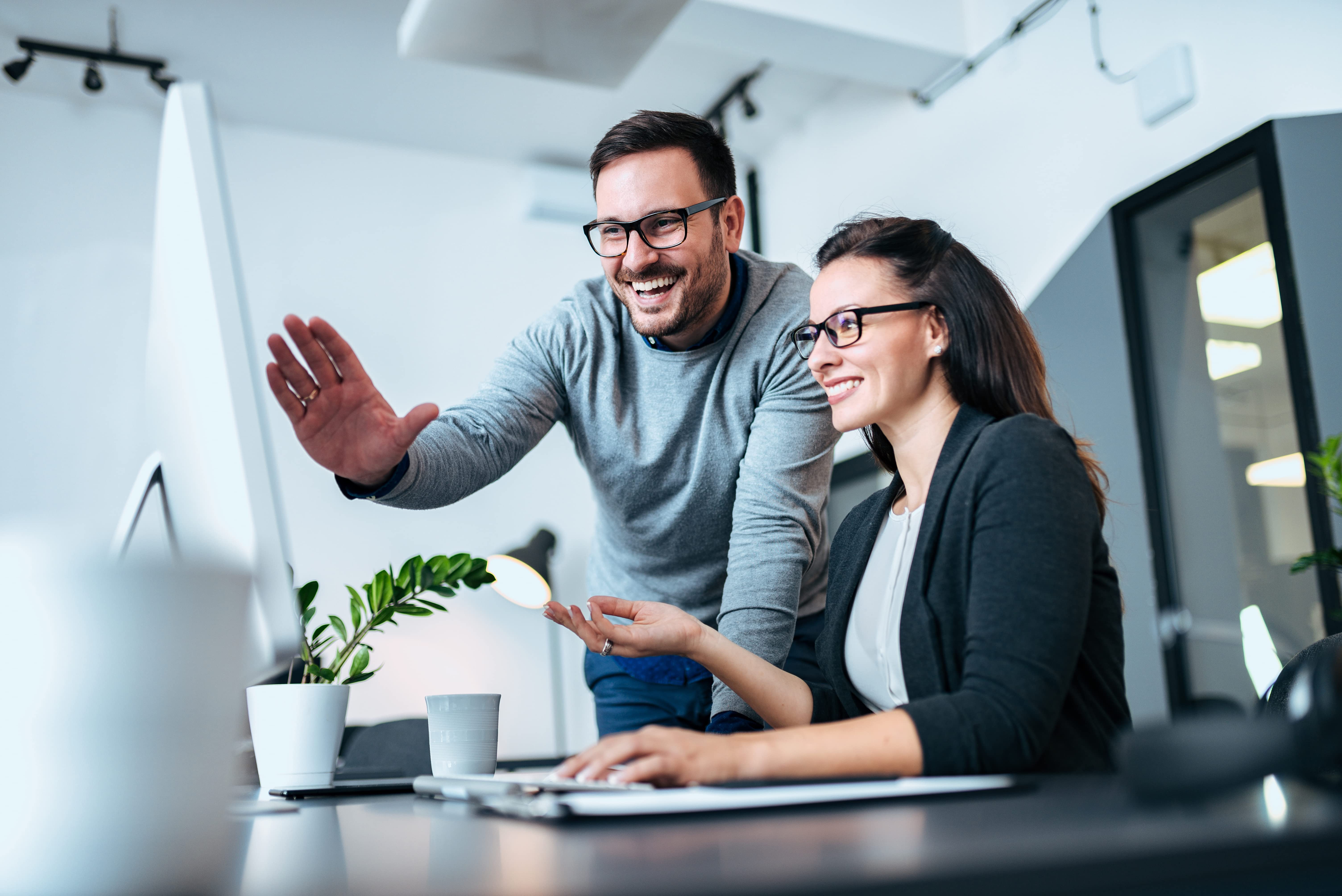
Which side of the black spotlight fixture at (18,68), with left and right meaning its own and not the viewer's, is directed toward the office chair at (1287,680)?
left

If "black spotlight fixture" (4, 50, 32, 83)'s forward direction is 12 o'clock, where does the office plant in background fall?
The office plant in background is roughly at 8 o'clock from the black spotlight fixture.

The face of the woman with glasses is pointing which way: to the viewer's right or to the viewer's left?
to the viewer's left

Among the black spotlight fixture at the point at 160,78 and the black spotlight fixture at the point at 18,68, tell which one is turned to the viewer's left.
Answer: the black spotlight fixture at the point at 18,68

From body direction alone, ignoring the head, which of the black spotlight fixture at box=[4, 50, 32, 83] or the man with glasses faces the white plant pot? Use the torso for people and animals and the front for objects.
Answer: the man with glasses

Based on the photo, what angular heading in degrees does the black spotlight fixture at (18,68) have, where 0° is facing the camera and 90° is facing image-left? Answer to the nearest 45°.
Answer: approximately 90°

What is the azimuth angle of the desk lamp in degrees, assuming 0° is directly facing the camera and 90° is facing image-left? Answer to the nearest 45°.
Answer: approximately 45°

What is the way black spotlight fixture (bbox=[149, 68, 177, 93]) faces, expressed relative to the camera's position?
facing to the right of the viewer
